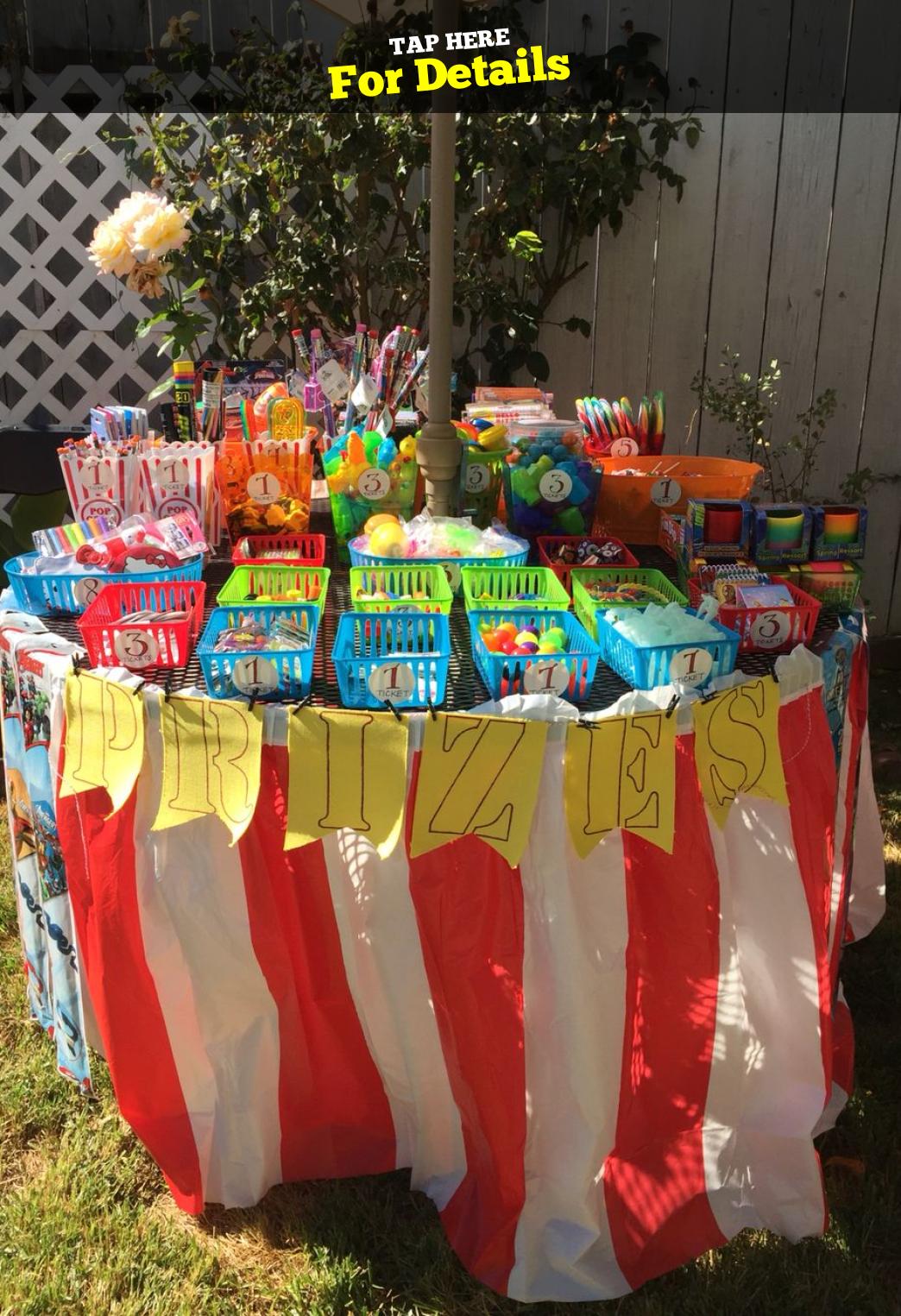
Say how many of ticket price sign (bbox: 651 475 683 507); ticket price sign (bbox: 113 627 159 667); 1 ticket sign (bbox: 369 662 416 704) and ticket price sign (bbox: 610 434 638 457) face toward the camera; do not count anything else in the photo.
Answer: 4

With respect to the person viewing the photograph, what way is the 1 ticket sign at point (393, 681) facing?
facing the viewer

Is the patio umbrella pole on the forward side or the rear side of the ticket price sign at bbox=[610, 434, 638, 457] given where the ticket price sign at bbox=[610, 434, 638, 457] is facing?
on the forward side

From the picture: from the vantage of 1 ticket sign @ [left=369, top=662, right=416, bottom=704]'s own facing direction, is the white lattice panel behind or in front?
behind

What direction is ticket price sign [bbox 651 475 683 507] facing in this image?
toward the camera

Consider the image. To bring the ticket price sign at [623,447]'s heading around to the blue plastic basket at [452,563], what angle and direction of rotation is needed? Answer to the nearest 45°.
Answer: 0° — it already faces it

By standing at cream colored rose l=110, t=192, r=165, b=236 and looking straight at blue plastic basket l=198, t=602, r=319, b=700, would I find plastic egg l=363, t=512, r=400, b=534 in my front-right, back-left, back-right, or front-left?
front-left

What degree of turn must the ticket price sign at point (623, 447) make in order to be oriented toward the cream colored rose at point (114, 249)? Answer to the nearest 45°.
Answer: approximately 90° to its right

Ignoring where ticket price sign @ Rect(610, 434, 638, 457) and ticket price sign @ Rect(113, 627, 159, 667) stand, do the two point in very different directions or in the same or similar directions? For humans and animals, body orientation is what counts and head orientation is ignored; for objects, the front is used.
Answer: same or similar directions

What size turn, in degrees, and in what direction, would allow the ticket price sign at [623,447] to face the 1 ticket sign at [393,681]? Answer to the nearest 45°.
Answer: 0° — it already faces it

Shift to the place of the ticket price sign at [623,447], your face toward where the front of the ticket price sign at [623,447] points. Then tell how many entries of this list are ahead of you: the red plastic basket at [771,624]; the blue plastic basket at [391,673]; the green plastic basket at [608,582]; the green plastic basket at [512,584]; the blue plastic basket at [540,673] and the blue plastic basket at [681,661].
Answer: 6

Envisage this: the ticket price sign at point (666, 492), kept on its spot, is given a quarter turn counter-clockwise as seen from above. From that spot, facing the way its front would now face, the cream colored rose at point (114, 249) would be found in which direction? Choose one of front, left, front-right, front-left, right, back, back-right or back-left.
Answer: back

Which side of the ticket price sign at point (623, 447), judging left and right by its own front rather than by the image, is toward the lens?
front

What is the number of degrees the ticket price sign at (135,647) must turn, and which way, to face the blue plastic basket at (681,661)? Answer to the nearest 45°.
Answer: approximately 90° to its left

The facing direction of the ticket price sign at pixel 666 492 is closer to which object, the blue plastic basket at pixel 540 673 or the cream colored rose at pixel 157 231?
the blue plastic basket
